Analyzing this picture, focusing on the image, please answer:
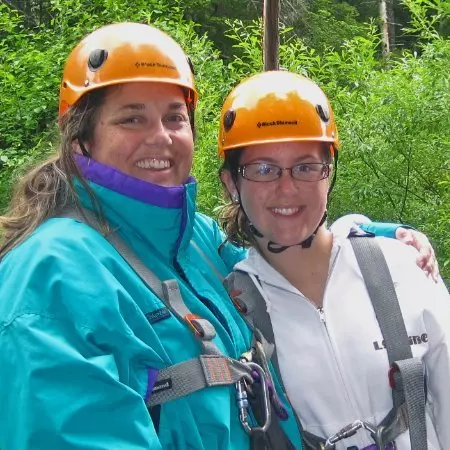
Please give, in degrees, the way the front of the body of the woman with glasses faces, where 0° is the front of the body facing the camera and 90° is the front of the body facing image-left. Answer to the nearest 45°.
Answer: approximately 0°

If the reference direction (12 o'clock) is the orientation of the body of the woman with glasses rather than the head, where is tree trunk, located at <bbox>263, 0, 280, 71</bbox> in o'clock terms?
The tree trunk is roughly at 6 o'clock from the woman with glasses.
